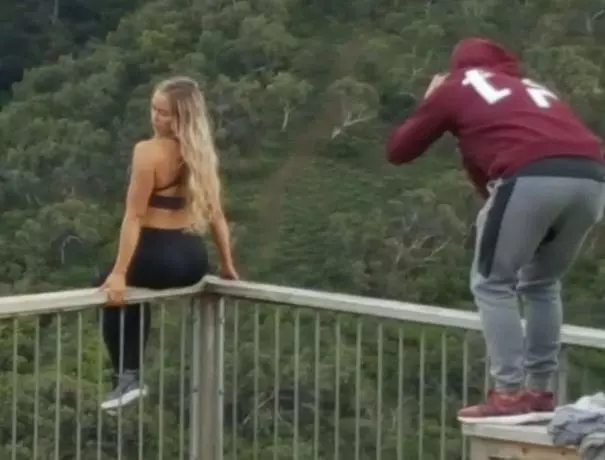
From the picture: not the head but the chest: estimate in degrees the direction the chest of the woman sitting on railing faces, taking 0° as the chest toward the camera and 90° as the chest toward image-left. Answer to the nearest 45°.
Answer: approximately 135°

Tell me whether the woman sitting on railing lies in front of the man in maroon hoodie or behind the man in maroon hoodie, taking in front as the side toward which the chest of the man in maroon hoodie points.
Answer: in front

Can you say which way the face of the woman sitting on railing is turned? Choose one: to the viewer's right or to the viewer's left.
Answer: to the viewer's left

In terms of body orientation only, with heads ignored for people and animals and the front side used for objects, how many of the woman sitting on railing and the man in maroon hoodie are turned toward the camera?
0

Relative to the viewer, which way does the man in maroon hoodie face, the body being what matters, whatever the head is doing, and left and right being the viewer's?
facing away from the viewer and to the left of the viewer

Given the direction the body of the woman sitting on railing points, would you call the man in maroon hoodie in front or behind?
behind
